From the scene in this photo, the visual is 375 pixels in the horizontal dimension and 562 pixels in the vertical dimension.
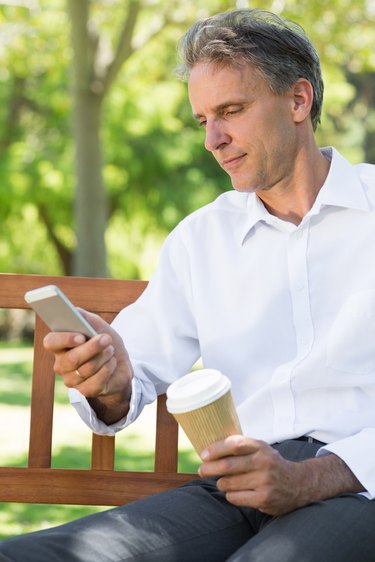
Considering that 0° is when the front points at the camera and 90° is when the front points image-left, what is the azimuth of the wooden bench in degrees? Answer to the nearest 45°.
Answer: approximately 0°

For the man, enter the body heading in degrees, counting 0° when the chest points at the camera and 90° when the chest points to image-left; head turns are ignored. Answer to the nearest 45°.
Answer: approximately 45°
